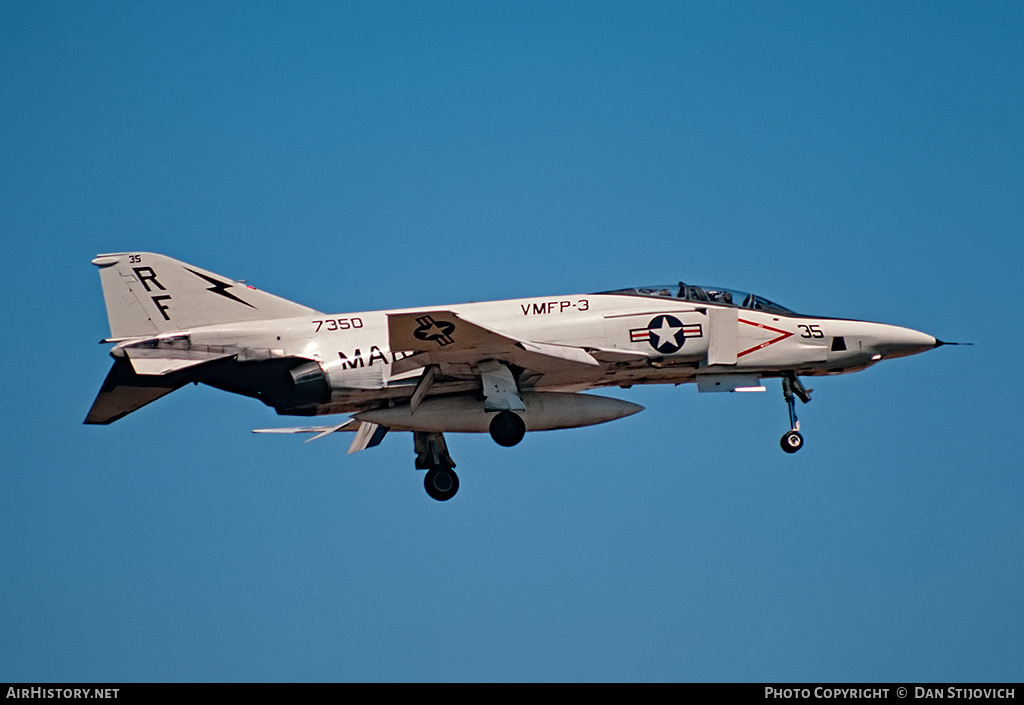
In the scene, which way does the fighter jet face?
to the viewer's right
